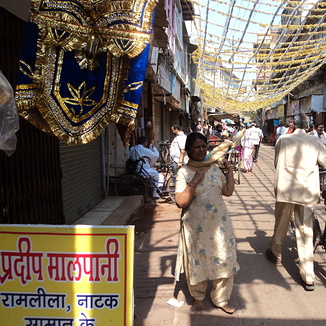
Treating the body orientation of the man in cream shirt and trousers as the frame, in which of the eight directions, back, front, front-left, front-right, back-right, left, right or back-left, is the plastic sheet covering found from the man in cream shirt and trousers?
back-left

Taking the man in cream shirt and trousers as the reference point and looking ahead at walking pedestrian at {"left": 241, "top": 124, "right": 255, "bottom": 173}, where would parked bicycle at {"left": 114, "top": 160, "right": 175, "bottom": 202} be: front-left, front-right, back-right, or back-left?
front-left

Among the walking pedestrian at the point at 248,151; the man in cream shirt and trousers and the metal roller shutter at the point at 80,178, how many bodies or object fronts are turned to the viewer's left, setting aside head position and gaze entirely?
0

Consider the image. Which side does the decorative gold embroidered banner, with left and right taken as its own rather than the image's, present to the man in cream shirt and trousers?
left

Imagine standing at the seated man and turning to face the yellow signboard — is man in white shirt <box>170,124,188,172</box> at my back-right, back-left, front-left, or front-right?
back-left

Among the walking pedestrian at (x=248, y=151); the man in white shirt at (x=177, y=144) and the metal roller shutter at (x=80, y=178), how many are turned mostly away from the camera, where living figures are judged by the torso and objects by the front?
1

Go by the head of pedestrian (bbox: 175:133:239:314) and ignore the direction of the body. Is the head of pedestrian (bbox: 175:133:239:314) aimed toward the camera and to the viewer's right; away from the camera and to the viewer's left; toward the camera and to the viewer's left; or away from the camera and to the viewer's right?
toward the camera and to the viewer's right

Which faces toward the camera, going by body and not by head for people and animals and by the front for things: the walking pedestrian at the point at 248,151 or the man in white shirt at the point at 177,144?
the man in white shirt

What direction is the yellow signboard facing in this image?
toward the camera

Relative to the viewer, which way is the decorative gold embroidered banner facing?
toward the camera

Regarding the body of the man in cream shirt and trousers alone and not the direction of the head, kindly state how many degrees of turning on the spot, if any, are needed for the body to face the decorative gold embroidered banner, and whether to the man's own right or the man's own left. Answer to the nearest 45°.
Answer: approximately 135° to the man's own left

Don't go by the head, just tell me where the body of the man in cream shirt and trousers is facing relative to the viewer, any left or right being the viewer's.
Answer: facing away from the viewer

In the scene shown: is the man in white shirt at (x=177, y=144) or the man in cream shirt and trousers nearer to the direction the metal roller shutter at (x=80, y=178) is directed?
the man in cream shirt and trousers
